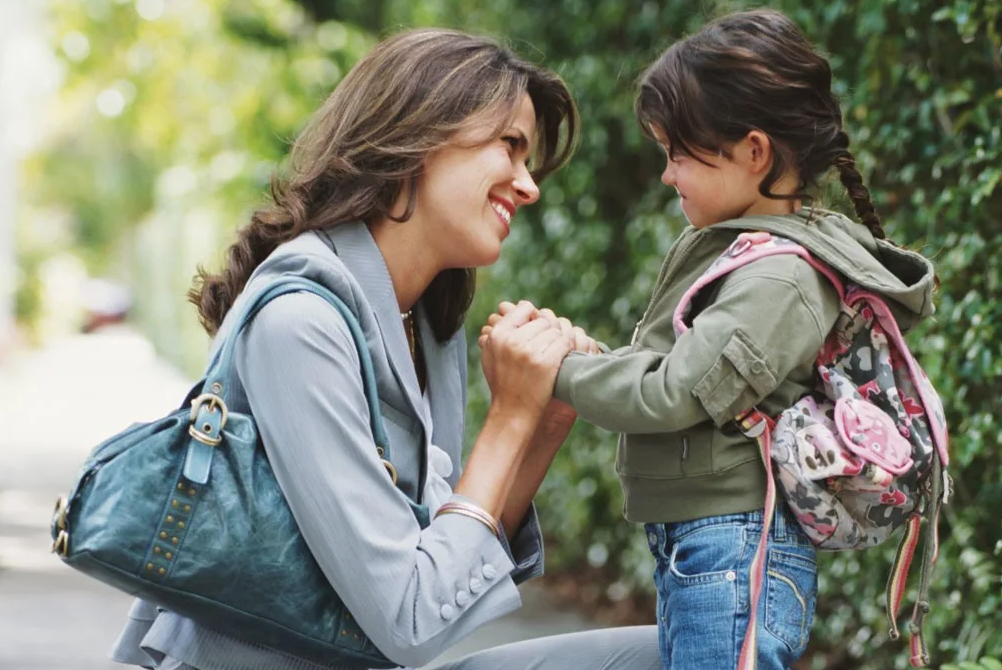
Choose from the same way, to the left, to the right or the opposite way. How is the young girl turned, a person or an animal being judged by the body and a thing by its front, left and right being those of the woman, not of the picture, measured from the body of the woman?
the opposite way

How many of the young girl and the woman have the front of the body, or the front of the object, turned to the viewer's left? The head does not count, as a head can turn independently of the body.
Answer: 1

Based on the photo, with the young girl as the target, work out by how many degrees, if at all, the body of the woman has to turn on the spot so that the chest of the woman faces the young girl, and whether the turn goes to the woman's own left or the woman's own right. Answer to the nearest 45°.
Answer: approximately 45° to the woman's own right

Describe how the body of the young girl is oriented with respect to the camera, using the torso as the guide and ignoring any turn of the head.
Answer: to the viewer's left

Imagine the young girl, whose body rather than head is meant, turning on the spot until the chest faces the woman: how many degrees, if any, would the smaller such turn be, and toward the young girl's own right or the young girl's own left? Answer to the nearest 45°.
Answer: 0° — they already face them

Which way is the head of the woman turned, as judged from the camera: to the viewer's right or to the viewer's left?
to the viewer's right

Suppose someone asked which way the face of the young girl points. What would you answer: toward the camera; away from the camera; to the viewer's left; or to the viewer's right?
to the viewer's left

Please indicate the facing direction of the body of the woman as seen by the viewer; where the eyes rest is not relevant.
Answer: to the viewer's right
